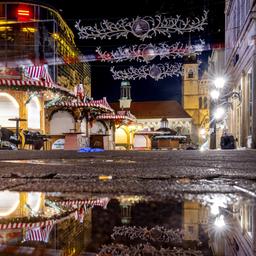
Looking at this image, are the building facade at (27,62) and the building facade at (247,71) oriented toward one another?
yes

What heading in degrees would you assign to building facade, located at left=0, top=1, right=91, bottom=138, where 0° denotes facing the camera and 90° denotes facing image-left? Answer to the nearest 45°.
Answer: approximately 315°

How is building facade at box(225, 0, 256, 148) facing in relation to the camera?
to the viewer's left

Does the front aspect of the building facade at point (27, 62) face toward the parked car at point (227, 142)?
yes

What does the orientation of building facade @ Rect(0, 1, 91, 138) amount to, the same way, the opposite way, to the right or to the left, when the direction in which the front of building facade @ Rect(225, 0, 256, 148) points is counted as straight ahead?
the opposite way

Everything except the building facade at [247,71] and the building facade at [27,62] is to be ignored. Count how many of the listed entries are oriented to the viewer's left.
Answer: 1
